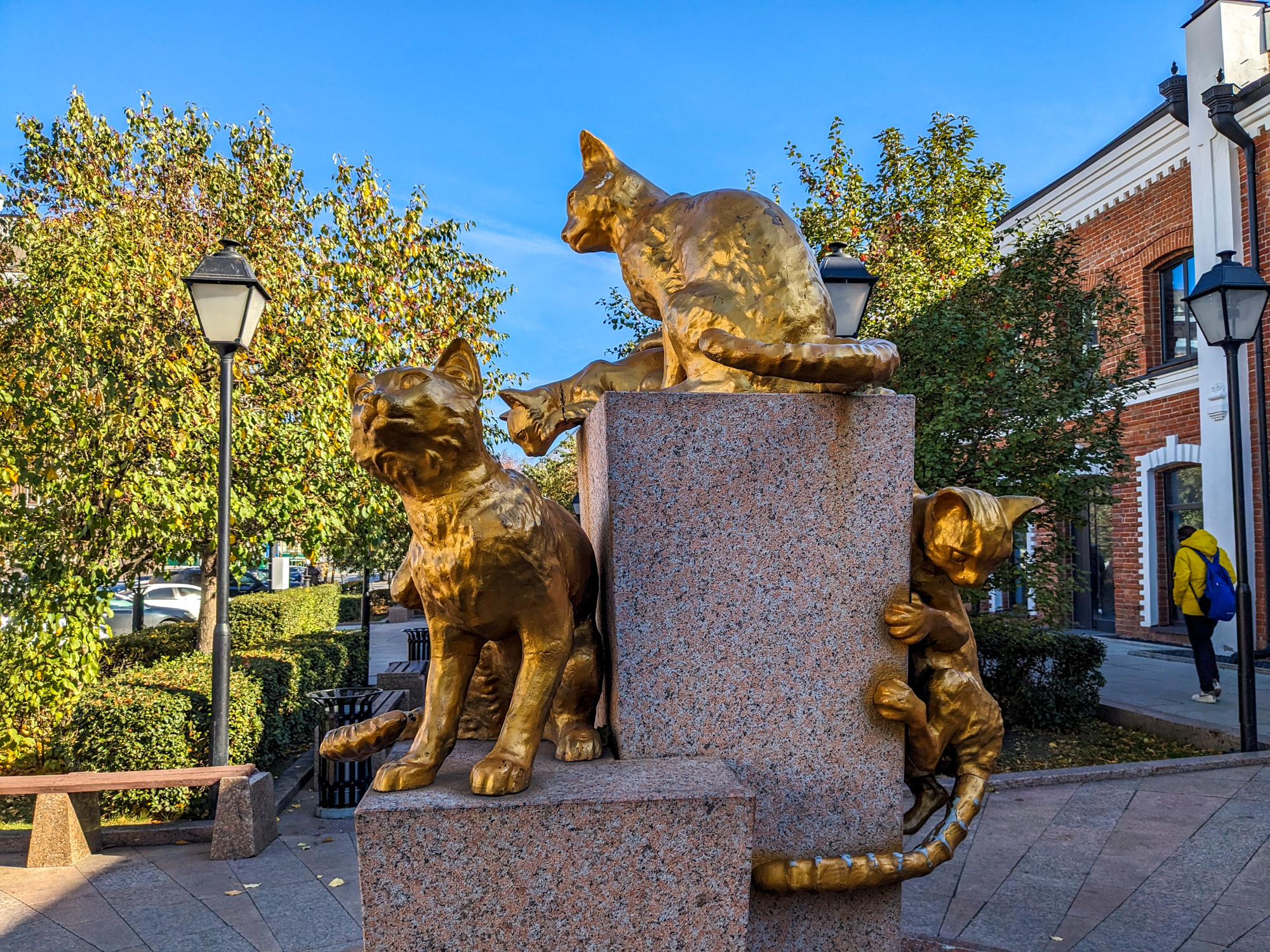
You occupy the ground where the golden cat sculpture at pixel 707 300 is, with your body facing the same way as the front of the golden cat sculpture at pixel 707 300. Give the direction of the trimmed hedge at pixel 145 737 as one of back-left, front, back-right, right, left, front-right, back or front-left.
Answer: front-right

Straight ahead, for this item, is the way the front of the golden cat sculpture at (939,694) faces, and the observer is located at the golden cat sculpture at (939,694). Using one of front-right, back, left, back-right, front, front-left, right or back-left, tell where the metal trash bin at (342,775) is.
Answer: front-right

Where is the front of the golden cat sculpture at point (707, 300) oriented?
to the viewer's left

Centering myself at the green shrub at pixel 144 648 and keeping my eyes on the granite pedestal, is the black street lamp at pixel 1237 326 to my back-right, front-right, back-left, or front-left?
front-left

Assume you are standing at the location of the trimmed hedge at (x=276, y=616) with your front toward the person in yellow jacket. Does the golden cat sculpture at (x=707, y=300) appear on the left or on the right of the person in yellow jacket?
right

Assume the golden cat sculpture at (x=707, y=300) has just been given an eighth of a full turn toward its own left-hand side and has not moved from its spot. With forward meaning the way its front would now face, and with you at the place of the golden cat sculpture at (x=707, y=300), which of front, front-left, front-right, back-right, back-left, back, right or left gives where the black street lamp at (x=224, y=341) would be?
right

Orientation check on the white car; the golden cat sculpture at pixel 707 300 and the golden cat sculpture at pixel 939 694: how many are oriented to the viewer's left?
2

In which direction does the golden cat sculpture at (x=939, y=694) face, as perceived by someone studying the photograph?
facing to the left of the viewer
